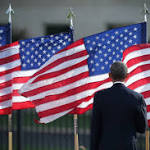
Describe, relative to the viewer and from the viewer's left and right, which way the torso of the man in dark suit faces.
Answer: facing away from the viewer

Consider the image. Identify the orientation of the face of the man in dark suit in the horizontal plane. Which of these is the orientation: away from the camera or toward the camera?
away from the camera

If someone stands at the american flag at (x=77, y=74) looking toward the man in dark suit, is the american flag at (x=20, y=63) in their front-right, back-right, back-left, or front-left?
back-right

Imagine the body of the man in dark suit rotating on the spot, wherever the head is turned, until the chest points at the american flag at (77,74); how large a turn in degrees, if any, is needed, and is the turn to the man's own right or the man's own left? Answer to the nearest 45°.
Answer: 0° — they already face it

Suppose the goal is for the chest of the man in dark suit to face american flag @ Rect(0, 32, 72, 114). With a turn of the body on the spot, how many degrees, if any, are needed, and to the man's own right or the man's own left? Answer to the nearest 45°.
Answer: approximately 45° to the man's own left
